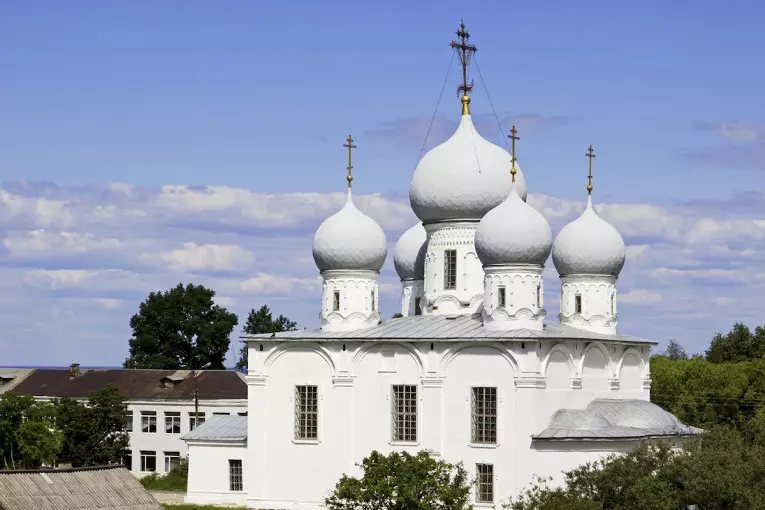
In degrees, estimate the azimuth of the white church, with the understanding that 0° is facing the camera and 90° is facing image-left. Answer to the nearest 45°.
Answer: approximately 135°
